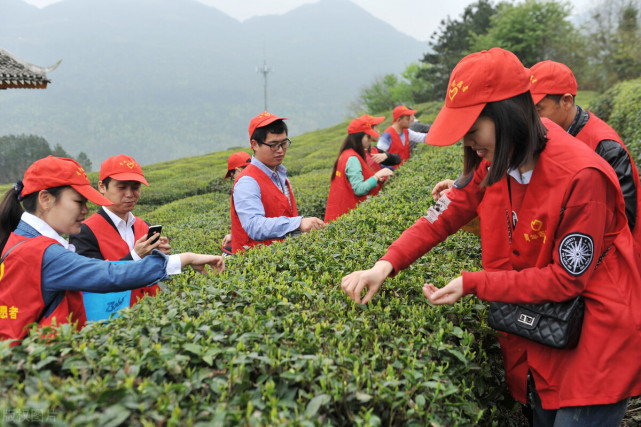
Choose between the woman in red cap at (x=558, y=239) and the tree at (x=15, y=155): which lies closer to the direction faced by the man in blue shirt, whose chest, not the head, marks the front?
the woman in red cap

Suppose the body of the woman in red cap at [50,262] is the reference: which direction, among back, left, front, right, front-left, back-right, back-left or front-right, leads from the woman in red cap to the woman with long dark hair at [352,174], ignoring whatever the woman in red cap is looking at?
front-left

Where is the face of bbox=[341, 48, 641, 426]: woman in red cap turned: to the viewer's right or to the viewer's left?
to the viewer's left

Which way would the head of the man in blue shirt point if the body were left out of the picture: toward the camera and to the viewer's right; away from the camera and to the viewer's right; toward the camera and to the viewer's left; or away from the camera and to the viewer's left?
toward the camera and to the viewer's right

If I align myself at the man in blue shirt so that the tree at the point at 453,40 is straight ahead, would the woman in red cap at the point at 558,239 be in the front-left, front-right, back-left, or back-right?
back-right

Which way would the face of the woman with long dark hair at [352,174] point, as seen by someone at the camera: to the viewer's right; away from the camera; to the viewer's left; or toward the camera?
to the viewer's right

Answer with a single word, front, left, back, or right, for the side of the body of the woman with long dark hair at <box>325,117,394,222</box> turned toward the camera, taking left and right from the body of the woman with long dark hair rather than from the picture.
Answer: right

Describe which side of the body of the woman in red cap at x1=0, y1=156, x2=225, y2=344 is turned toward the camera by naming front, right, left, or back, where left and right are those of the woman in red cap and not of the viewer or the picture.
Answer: right

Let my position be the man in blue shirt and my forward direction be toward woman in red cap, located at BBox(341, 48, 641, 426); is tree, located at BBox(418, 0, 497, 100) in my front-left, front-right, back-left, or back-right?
back-left

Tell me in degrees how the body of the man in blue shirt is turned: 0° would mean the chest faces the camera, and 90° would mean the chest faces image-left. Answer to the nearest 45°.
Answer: approximately 315°
